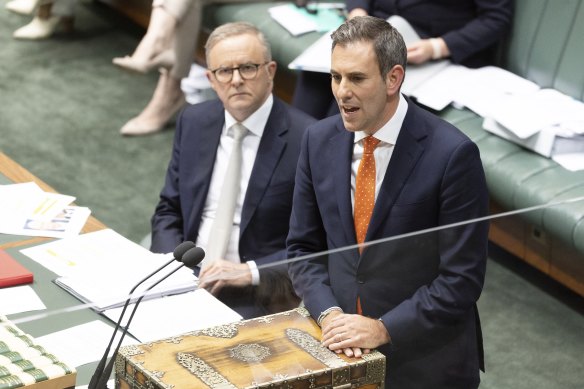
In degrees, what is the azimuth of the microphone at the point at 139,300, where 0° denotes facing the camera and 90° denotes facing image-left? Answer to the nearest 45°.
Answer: approximately 270°

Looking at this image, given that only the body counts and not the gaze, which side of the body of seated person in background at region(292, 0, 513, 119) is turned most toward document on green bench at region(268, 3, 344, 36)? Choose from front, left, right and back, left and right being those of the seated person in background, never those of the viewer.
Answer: right

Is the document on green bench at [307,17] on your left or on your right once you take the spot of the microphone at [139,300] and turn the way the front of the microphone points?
on your left

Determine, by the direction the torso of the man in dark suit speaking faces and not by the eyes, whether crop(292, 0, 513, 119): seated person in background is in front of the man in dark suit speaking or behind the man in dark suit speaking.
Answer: behind

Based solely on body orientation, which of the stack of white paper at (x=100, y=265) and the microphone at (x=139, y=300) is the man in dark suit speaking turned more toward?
the microphone

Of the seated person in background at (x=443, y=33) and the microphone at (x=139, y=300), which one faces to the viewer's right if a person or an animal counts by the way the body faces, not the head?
the microphone

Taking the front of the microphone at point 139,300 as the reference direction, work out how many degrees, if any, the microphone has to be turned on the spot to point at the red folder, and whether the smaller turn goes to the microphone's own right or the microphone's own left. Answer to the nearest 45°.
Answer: approximately 135° to the microphone's own left

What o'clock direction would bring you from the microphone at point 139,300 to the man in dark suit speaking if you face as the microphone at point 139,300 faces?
The man in dark suit speaking is roughly at 11 o'clock from the microphone.

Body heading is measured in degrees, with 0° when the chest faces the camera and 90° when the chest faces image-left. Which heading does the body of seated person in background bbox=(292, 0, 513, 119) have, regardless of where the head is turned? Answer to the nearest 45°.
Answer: approximately 45°
